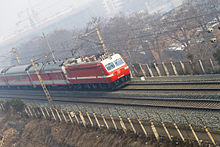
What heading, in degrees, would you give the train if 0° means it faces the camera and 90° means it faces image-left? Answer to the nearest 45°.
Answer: approximately 315°

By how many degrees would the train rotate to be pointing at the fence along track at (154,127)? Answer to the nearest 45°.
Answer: approximately 45° to its right
